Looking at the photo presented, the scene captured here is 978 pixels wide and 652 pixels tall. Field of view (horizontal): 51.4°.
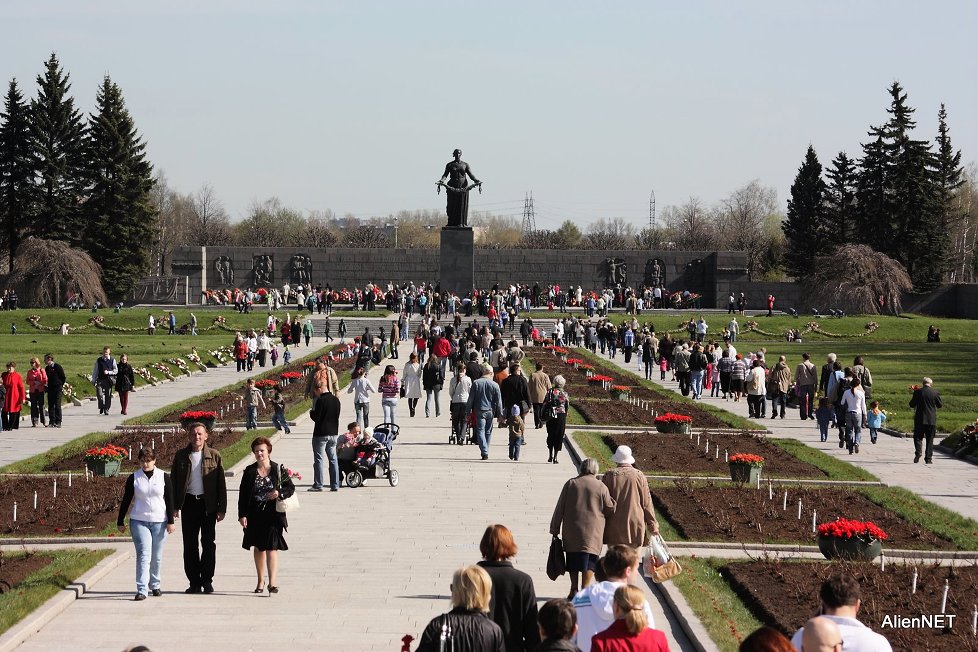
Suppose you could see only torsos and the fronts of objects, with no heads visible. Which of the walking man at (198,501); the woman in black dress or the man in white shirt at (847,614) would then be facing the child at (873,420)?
the man in white shirt

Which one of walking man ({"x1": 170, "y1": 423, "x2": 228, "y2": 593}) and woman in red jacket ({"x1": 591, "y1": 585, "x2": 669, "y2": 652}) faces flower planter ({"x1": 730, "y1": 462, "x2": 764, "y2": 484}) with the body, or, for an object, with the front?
the woman in red jacket

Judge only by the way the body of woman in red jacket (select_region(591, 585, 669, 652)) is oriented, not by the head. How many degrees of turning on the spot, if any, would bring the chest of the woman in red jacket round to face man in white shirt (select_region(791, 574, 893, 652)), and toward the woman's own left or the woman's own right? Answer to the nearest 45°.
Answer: approximately 90° to the woman's own right

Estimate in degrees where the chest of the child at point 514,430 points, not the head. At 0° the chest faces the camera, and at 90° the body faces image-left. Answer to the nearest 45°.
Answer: approximately 180°

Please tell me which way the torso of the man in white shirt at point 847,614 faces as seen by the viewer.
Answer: away from the camera

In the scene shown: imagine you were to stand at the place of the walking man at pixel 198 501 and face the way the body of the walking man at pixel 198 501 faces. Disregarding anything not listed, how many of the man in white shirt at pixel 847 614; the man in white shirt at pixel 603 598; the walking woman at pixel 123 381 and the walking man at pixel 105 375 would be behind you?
2

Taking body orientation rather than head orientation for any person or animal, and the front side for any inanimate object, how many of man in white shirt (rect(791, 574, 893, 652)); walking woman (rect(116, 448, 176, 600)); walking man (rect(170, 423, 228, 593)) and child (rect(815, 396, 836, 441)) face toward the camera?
2

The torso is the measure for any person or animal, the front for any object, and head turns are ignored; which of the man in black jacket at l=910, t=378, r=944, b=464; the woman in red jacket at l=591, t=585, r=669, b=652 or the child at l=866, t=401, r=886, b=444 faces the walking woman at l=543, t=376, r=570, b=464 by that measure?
the woman in red jacket

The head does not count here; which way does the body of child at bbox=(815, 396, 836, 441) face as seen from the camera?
away from the camera
